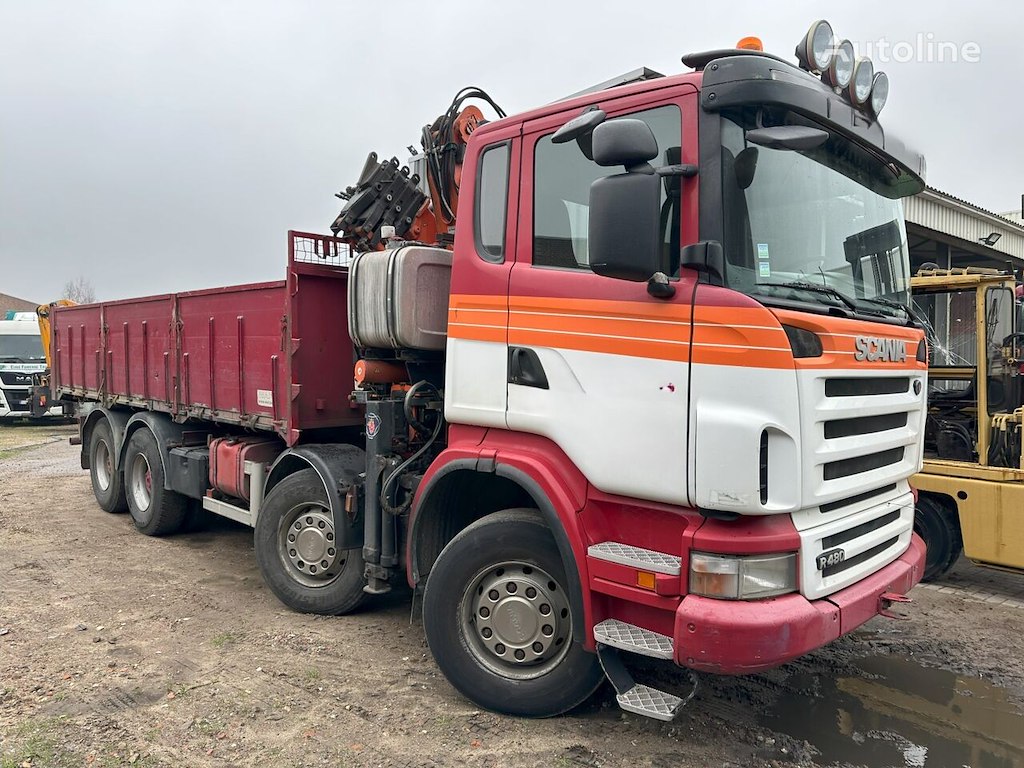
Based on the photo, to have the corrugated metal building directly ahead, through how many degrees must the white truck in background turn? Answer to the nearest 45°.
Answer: approximately 45° to its left

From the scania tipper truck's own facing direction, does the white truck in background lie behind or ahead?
behind

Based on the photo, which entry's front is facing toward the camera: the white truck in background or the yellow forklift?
the white truck in background

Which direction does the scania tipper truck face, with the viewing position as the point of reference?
facing the viewer and to the right of the viewer

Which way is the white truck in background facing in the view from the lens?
facing the viewer

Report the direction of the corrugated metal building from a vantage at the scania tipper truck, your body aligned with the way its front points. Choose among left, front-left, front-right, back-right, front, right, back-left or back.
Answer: left

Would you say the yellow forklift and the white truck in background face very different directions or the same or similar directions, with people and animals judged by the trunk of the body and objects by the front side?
very different directions

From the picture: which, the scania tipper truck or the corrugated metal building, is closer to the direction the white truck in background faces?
the scania tipper truck

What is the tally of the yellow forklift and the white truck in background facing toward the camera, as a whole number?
1

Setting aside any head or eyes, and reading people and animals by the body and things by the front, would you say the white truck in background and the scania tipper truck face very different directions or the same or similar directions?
same or similar directions
